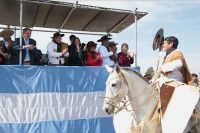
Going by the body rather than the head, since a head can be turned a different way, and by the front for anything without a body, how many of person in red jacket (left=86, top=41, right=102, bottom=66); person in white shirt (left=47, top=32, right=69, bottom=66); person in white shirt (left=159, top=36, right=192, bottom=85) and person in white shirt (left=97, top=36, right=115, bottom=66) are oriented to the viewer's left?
1

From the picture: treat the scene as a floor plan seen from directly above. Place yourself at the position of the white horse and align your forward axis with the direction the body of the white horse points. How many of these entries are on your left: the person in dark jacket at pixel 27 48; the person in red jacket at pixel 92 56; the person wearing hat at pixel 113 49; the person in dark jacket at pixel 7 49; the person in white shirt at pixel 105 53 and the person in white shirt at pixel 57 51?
0

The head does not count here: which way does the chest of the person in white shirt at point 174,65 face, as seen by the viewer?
to the viewer's left

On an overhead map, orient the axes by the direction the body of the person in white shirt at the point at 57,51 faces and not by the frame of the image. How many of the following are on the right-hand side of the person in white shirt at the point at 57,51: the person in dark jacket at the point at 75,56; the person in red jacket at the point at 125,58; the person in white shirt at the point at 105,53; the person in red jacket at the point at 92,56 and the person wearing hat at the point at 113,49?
0

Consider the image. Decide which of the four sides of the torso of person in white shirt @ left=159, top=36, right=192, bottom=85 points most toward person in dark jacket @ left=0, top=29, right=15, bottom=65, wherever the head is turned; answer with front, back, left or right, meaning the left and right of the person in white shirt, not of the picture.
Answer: front

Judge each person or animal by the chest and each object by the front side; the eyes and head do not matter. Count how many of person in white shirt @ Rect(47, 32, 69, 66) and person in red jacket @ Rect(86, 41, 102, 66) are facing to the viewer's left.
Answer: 0

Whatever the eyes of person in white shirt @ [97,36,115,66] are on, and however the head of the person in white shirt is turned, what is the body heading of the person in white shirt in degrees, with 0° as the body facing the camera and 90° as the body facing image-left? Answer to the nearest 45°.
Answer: approximately 315°

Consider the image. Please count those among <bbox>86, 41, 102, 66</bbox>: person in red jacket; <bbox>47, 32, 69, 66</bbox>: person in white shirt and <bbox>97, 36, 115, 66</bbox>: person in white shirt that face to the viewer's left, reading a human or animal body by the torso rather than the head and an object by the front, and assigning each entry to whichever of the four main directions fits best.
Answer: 0

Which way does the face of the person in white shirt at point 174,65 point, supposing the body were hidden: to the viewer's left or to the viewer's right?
to the viewer's left
